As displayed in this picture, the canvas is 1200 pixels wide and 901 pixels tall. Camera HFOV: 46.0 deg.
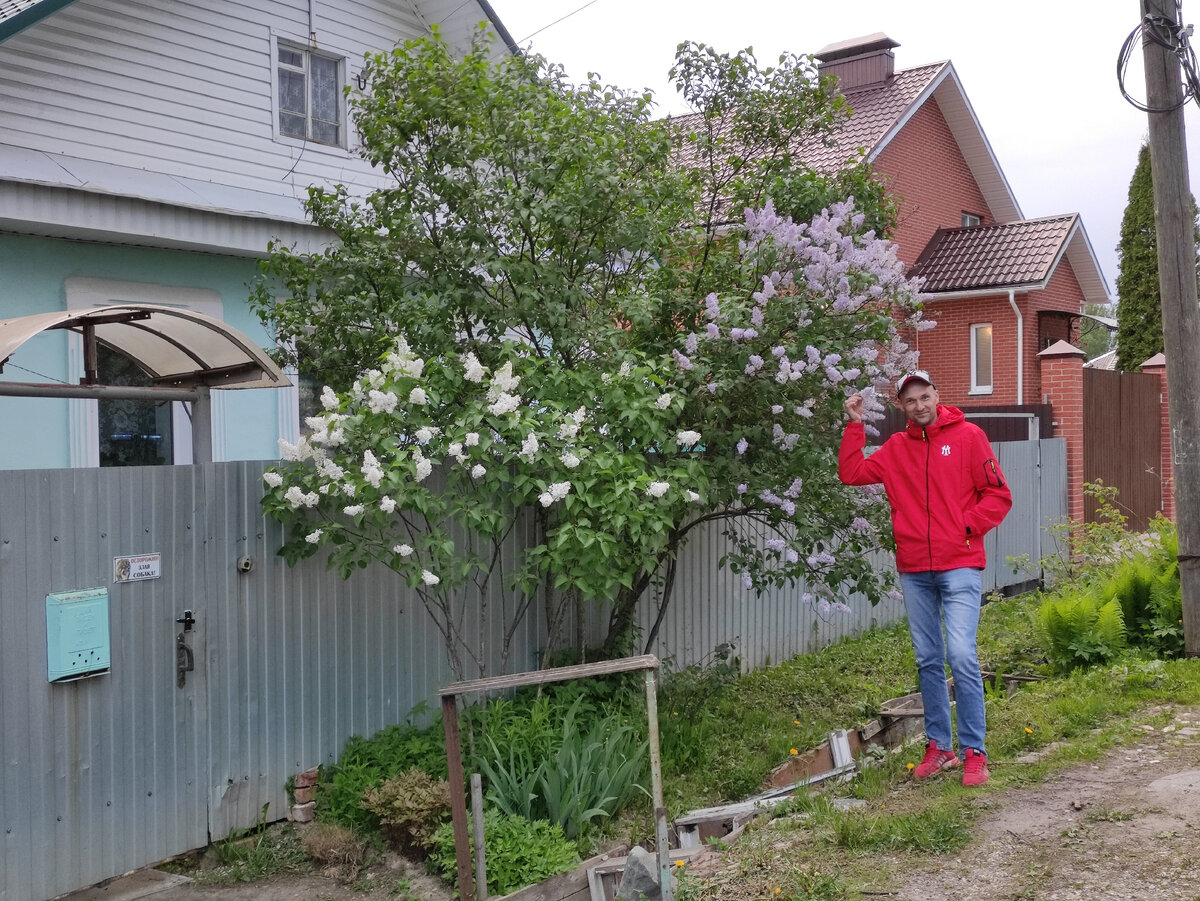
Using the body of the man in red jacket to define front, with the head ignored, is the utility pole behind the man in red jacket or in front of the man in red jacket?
behind

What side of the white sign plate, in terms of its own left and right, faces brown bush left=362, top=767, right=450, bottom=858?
left

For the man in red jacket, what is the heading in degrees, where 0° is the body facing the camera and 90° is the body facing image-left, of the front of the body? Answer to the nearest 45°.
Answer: approximately 0°

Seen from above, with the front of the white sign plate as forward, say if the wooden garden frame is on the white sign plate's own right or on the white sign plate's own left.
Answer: on the white sign plate's own left

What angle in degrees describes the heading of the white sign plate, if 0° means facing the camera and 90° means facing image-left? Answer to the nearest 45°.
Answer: approximately 0°

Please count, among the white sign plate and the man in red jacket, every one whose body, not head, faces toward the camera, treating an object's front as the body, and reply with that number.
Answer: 2

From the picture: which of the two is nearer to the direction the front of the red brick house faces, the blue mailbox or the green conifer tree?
the blue mailbox

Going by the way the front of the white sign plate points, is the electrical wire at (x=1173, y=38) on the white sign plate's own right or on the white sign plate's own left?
on the white sign plate's own left
